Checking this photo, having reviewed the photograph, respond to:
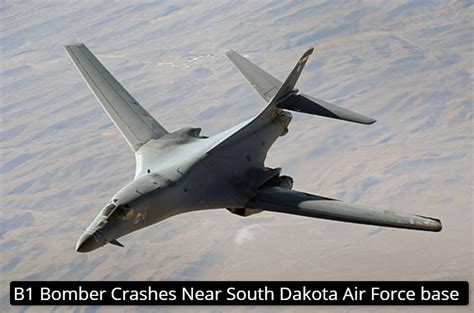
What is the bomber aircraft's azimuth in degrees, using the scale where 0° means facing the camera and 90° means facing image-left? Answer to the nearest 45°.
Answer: approximately 45°
